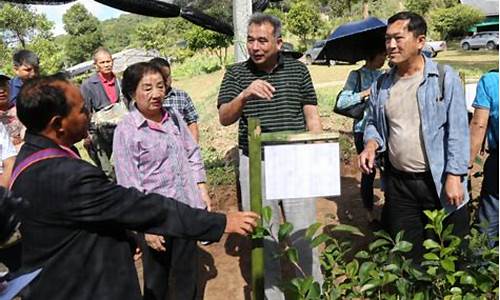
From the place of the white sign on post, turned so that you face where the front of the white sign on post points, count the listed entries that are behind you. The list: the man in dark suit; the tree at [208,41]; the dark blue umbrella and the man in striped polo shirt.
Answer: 3

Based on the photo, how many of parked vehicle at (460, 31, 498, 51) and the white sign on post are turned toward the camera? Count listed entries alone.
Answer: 1

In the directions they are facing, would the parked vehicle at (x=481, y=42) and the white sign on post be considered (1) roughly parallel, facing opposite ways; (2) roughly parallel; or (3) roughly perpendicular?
roughly perpendicular

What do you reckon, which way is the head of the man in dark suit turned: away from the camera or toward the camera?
away from the camera

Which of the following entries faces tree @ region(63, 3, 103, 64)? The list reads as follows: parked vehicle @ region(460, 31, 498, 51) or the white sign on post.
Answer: the parked vehicle

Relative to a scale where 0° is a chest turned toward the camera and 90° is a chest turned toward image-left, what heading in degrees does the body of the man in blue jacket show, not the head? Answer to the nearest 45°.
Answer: approximately 45°

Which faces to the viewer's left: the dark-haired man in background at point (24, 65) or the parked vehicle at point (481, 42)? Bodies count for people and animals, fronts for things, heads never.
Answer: the parked vehicle

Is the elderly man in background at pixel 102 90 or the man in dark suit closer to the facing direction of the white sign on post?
the man in dark suit

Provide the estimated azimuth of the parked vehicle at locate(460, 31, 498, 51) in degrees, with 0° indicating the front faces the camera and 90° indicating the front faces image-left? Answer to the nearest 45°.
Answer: approximately 90°
